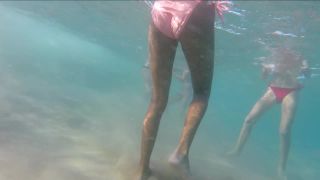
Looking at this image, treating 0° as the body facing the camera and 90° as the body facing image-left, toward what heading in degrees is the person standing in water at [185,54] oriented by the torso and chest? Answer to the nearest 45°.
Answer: approximately 225°
